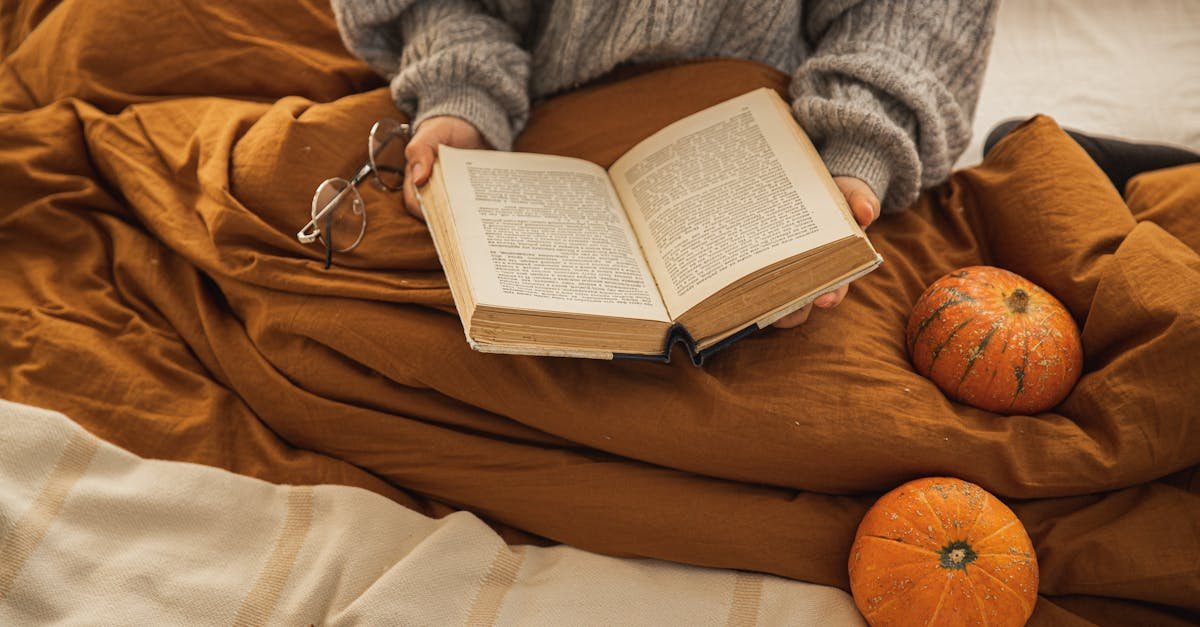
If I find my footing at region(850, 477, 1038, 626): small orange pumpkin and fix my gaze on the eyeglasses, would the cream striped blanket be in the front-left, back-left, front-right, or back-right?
front-left

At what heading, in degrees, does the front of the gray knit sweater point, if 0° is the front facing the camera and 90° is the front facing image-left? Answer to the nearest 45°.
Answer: approximately 0°

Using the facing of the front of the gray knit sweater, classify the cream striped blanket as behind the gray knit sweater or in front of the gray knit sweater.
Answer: in front
